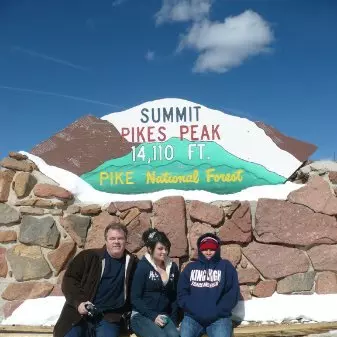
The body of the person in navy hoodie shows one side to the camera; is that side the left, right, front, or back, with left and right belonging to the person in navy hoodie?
front

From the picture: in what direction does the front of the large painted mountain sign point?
toward the camera

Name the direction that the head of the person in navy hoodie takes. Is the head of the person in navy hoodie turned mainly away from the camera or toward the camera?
toward the camera

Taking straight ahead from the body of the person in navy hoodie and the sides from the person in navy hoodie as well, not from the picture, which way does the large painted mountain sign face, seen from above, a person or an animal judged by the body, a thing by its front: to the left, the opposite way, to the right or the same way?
the same way

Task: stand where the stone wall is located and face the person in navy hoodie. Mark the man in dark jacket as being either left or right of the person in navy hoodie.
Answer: right

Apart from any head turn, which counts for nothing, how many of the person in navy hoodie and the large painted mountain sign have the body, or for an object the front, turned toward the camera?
2

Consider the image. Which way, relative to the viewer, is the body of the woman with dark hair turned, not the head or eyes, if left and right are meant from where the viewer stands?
facing the viewer and to the right of the viewer

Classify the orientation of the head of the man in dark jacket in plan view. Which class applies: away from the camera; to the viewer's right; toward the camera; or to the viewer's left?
toward the camera

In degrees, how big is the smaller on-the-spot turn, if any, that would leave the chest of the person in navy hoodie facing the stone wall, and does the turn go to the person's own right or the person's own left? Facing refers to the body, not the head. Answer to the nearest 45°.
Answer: approximately 180°

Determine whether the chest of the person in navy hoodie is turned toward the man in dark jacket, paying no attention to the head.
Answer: no
